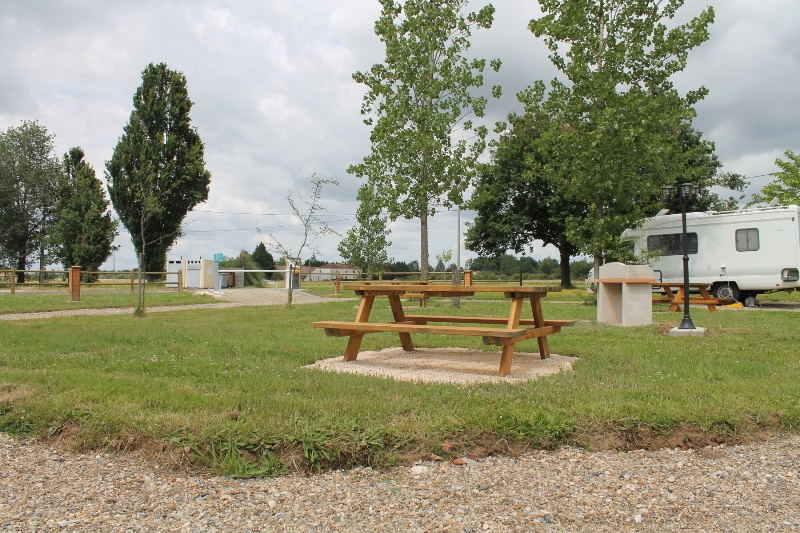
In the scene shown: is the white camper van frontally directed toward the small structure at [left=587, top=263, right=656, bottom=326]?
no

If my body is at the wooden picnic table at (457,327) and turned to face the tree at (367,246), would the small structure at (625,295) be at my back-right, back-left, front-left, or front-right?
front-right
